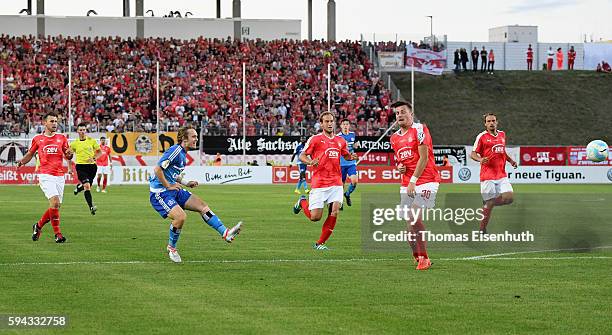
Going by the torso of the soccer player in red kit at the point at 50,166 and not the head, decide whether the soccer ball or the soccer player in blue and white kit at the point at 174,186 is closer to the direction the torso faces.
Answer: the soccer player in blue and white kit

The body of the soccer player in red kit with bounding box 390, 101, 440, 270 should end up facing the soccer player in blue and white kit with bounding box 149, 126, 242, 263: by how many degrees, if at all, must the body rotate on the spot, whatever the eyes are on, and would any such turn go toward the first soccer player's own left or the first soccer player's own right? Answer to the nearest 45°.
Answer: approximately 45° to the first soccer player's own right

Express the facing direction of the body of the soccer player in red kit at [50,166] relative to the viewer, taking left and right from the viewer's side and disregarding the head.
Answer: facing the viewer

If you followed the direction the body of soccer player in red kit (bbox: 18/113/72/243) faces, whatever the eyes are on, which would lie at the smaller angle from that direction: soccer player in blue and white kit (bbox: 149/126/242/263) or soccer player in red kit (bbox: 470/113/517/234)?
the soccer player in blue and white kit

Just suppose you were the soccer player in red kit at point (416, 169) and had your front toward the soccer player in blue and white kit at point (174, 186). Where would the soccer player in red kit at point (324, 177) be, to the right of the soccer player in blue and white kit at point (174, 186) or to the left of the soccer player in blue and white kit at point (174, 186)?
right

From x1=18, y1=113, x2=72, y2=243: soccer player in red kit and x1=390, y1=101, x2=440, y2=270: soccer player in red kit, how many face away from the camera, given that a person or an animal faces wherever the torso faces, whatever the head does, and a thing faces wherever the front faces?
0

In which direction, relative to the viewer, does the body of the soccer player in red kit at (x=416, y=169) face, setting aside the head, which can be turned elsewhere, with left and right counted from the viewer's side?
facing the viewer and to the left of the viewer

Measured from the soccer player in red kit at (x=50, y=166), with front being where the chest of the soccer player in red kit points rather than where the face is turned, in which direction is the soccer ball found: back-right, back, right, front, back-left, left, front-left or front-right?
left

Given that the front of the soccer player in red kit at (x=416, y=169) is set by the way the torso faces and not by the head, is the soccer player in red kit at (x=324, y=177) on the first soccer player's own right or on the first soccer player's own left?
on the first soccer player's own right

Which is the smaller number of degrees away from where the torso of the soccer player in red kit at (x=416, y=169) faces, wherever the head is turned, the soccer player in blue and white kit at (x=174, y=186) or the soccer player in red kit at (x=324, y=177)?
the soccer player in blue and white kit

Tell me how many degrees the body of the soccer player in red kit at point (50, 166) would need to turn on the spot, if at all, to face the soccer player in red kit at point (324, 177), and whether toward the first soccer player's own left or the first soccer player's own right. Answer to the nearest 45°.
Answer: approximately 45° to the first soccer player's own left

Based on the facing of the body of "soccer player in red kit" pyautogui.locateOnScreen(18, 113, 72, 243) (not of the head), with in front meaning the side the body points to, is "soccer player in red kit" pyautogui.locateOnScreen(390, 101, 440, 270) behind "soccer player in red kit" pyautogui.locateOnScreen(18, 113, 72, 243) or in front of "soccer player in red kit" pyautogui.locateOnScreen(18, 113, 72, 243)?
in front

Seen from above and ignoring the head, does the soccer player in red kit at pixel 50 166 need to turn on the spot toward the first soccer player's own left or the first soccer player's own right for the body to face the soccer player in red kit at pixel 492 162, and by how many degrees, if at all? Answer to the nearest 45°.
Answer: approximately 90° to the first soccer player's own left

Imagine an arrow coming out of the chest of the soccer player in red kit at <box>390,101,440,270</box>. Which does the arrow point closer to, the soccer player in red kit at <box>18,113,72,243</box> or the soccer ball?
the soccer player in red kit

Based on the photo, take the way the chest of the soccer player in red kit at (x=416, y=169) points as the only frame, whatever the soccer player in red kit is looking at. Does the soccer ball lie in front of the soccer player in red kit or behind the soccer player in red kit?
behind
